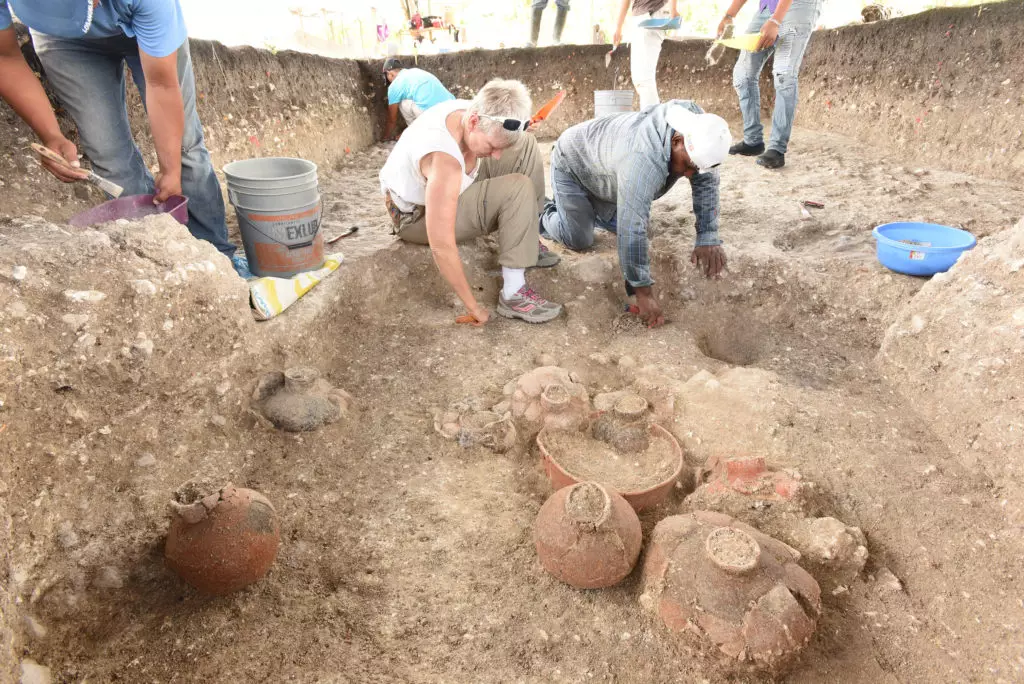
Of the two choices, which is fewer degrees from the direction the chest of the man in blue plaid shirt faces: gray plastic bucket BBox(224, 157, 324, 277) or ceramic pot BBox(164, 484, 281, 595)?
the ceramic pot

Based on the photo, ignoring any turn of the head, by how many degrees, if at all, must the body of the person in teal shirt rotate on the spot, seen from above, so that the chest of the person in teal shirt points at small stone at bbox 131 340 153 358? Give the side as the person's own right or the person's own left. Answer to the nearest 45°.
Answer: approximately 90° to the person's own left

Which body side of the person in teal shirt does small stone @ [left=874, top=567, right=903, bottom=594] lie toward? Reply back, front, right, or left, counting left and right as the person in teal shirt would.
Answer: left

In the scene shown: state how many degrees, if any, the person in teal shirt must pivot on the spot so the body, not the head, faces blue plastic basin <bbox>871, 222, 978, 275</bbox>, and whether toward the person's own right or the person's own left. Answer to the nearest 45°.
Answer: approximately 135° to the person's own left

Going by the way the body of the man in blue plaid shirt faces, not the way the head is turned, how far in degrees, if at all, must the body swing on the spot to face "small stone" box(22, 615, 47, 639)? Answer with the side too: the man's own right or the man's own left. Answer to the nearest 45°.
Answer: approximately 90° to the man's own right

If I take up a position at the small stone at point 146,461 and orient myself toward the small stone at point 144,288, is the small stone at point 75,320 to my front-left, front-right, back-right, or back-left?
front-left

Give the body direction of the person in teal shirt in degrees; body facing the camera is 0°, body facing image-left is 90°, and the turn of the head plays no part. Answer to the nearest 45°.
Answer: approximately 90°

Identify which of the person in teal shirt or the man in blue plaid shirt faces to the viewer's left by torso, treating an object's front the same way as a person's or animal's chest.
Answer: the person in teal shirt

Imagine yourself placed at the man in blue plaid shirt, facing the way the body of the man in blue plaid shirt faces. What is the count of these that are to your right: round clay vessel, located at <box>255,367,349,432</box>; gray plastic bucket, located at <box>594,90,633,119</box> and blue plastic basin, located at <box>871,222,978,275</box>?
1

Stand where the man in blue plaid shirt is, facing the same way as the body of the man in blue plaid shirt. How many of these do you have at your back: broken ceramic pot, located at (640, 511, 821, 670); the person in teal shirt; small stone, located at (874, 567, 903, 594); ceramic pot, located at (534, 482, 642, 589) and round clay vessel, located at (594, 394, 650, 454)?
1

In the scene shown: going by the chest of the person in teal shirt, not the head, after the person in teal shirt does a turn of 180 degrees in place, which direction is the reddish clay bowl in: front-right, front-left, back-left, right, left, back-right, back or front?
right

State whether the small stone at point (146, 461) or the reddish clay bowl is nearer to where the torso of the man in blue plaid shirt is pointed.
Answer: the reddish clay bowl

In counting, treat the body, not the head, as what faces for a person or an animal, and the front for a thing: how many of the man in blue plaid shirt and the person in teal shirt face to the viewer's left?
1

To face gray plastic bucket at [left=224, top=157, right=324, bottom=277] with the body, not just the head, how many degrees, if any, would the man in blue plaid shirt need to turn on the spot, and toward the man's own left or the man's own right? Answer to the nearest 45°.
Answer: approximately 135° to the man's own right

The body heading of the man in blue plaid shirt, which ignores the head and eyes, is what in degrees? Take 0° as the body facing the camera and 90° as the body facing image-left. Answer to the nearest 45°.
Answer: approximately 315°

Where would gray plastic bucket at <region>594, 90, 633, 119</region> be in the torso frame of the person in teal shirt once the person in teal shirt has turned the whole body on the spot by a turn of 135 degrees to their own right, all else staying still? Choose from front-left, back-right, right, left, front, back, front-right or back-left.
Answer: front-right

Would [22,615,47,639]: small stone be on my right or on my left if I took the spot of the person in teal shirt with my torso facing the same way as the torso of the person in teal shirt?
on my left
